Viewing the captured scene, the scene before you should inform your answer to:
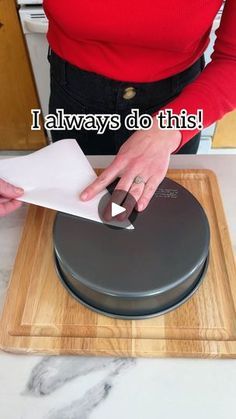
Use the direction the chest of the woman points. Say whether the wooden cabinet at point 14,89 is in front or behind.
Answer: behind

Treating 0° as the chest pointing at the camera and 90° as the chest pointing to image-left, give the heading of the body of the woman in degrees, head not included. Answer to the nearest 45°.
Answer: approximately 0°
